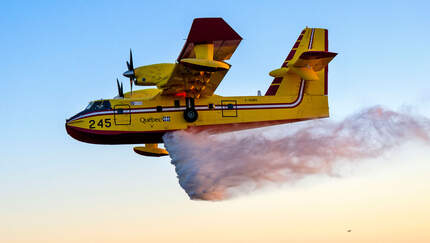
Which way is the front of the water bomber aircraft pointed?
to the viewer's left
